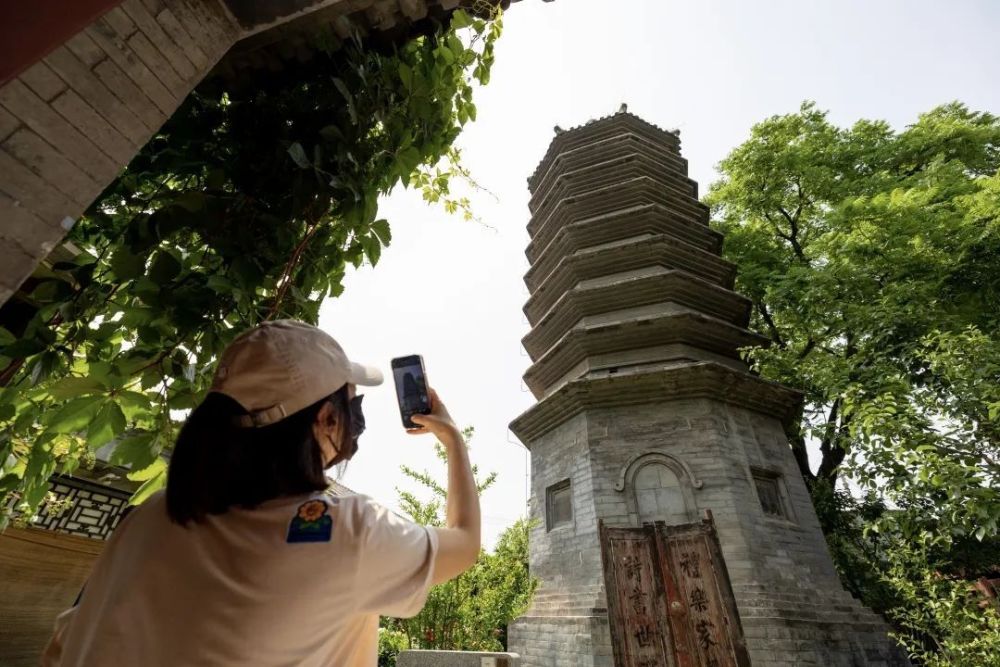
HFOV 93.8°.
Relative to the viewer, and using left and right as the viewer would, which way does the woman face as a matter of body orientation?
facing away from the viewer and to the right of the viewer

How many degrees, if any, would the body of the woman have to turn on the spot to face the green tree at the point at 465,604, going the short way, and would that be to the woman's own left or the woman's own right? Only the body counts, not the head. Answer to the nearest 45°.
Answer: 0° — they already face it

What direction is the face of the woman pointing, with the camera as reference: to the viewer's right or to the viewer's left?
to the viewer's right

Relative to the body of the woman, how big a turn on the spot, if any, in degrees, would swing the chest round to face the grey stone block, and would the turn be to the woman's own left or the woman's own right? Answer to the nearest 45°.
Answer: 0° — they already face it

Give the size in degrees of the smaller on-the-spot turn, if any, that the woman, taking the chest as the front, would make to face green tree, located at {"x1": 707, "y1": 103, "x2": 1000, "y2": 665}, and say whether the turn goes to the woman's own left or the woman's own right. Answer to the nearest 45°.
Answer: approximately 45° to the woman's own right
